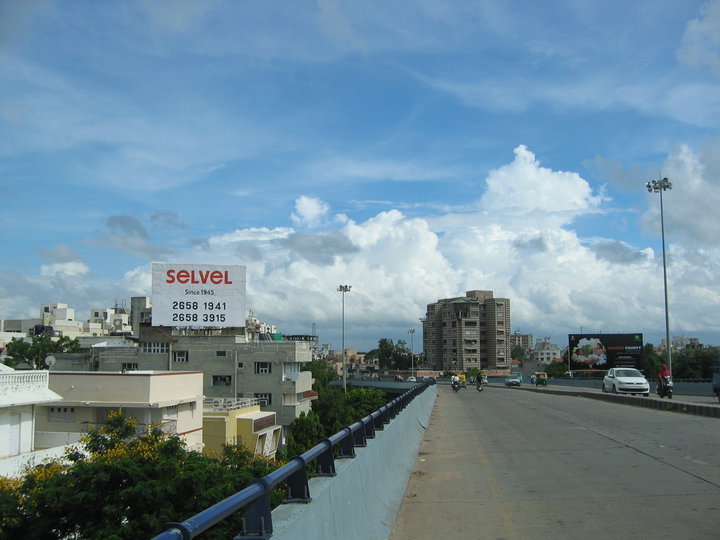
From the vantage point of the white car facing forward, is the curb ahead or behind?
ahead

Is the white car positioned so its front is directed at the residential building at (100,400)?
no

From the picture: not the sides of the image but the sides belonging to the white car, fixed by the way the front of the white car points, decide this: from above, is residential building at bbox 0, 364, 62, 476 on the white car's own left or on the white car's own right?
on the white car's own right

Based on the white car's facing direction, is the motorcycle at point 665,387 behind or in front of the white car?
in front

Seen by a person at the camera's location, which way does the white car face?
facing the viewer and to the right of the viewer

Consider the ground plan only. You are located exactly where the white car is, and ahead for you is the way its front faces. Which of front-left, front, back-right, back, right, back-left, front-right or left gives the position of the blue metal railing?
front-right
